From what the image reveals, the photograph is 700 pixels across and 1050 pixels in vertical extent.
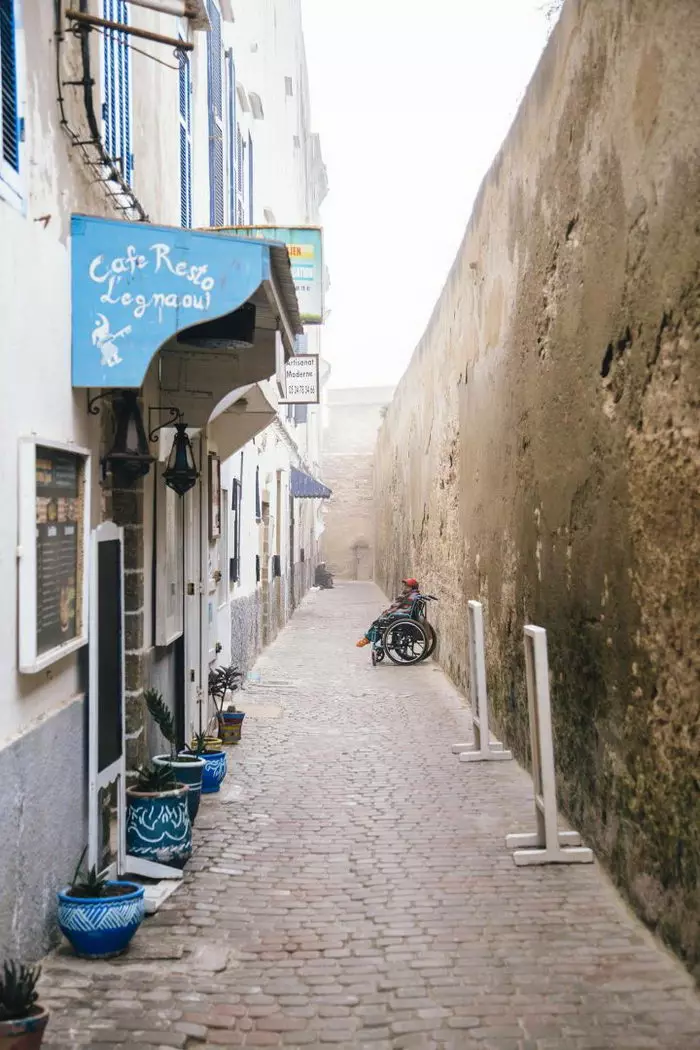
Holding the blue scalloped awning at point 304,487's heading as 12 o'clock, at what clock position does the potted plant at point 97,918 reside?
The potted plant is roughly at 3 o'clock from the blue scalloped awning.

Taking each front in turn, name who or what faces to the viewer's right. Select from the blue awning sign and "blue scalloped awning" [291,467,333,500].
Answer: the blue scalloped awning

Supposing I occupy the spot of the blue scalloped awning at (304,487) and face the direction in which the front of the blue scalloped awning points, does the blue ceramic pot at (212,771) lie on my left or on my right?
on my right

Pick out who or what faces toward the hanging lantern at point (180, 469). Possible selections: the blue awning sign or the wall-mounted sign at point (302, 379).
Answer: the wall-mounted sign

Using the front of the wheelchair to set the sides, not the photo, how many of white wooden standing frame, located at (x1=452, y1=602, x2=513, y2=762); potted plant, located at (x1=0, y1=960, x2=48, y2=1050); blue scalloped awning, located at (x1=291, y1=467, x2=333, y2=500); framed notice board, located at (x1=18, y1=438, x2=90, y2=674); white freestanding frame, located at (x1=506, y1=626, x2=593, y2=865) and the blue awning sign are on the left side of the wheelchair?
5

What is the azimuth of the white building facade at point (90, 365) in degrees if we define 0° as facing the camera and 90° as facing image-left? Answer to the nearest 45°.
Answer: approximately 270°

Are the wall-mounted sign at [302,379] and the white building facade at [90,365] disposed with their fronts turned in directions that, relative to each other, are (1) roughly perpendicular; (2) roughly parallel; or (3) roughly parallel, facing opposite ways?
roughly perpendicular

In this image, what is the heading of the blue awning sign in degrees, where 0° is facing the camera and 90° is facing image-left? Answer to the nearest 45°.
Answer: approximately 0°

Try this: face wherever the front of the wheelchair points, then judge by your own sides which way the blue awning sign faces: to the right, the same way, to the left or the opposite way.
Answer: to the left

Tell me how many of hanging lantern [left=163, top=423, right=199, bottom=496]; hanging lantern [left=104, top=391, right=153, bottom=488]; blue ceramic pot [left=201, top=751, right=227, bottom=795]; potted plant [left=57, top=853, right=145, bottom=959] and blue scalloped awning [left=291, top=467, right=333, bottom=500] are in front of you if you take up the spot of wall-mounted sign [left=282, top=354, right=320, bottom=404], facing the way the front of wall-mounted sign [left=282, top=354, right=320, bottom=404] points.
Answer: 4

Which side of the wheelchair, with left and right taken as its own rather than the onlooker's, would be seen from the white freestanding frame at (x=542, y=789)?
left

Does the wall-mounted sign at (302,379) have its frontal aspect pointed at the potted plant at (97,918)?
yes
